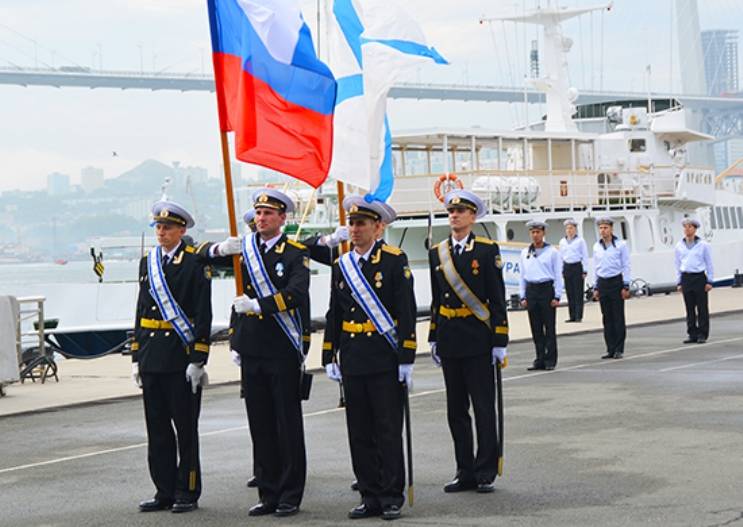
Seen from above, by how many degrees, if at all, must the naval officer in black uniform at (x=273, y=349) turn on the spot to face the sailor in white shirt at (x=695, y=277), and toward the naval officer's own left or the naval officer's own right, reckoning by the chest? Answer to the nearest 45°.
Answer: approximately 180°

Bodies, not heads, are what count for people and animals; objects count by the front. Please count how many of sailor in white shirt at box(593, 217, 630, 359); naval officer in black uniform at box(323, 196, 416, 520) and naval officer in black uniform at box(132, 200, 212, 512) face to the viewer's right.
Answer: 0

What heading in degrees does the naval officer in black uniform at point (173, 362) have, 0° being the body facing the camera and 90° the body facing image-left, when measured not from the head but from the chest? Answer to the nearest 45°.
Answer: approximately 45°

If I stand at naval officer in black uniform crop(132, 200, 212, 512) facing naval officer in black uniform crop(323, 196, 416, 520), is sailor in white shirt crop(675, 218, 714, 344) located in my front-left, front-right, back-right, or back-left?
front-left

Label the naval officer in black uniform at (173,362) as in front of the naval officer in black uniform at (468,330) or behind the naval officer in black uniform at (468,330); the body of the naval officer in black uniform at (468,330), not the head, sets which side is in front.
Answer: in front

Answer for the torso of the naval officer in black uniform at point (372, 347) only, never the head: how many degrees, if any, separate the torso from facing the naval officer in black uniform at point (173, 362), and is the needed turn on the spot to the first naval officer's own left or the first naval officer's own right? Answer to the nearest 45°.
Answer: approximately 45° to the first naval officer's own right

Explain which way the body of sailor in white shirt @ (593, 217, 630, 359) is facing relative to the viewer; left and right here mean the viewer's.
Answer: facing the viewer and to the left of the viewer

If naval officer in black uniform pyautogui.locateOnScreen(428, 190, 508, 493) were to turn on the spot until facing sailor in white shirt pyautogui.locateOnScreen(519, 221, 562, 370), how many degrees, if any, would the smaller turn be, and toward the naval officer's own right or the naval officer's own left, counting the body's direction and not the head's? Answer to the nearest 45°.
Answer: approximately 135° to the naval officer's own right

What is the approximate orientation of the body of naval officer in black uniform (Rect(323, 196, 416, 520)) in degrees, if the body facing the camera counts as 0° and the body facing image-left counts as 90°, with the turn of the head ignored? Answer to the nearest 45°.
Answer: approximately 45°

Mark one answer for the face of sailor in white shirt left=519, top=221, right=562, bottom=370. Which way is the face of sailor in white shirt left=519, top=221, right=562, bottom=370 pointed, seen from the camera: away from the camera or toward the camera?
toward the camera

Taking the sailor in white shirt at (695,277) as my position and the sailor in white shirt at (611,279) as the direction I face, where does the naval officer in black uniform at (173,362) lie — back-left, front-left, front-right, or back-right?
front-left

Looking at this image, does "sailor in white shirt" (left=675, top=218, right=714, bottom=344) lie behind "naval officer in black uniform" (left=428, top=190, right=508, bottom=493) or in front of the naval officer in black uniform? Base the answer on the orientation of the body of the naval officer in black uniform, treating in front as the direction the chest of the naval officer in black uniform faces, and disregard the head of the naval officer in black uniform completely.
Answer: behind
